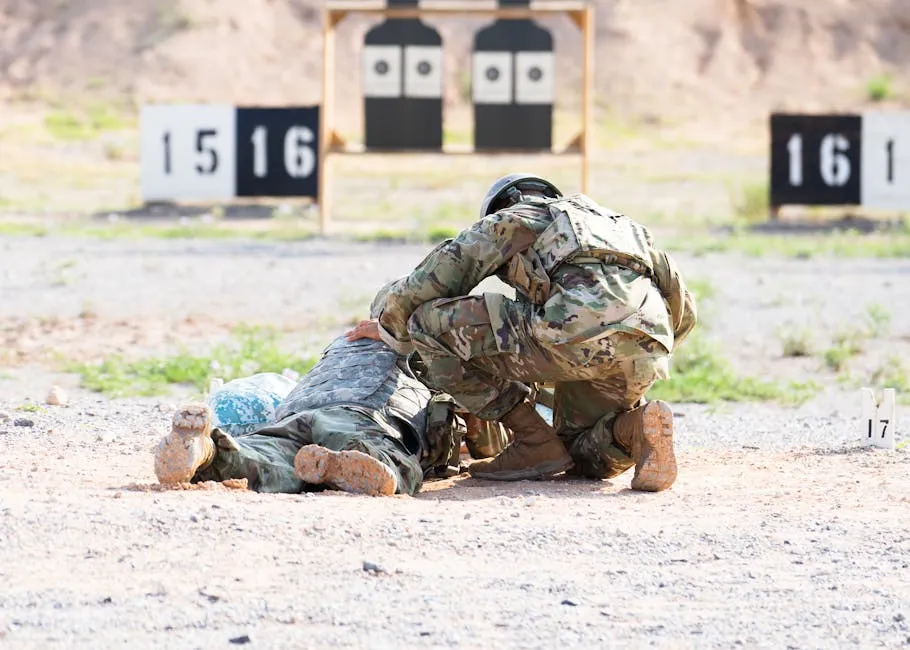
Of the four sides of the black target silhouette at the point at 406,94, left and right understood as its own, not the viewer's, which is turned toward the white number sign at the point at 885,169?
left

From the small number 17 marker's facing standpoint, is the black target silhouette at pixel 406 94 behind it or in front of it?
behind

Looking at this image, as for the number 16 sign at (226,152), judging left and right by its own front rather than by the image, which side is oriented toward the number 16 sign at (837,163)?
left

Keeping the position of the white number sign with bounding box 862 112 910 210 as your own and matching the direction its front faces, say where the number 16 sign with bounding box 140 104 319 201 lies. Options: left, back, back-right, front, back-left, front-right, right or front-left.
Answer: right

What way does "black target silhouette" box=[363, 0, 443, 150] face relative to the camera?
toward the camera

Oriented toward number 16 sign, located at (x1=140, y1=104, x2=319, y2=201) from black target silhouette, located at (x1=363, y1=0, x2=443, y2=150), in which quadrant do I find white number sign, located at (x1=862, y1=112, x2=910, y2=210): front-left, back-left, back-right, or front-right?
back-right

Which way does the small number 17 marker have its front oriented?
toward the camera
